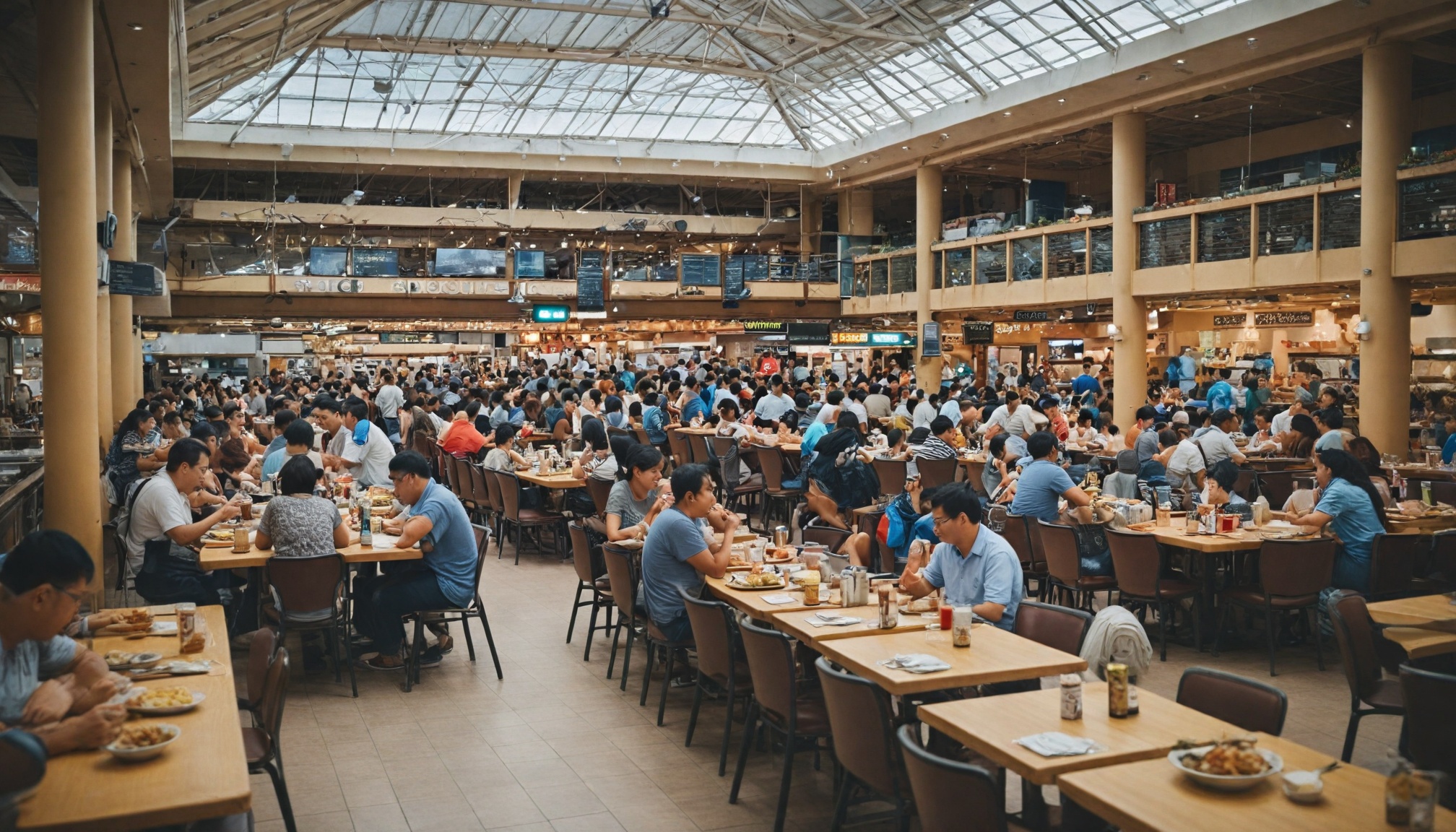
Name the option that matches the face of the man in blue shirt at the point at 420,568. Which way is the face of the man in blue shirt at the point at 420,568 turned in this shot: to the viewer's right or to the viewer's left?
to the viewer's left

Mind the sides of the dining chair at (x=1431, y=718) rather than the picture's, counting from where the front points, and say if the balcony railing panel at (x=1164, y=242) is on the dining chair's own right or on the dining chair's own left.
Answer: on the dining chair's own left

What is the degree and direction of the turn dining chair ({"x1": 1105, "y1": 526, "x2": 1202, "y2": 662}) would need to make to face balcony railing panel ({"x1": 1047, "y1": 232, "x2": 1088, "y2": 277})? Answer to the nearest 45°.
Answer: approximately 45° to its left

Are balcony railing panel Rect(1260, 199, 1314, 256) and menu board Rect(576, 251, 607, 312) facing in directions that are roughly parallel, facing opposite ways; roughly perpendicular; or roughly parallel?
roughly perpendicular

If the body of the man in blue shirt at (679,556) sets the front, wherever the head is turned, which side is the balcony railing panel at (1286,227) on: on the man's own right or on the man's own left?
on the man's own left

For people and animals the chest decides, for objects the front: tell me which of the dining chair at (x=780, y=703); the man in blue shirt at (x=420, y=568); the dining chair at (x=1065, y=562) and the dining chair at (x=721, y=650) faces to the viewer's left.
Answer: the man in blue shirt

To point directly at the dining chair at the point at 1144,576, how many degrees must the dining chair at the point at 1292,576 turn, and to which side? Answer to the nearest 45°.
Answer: approximately 45° to its left

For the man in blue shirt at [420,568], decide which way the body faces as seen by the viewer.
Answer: to the viewer's left

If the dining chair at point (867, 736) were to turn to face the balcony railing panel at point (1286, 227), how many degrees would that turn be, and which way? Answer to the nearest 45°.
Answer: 0° — it already faces it

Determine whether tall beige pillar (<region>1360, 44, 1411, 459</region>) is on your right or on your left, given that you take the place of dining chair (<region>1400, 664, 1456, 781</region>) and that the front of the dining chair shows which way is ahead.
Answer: on your left

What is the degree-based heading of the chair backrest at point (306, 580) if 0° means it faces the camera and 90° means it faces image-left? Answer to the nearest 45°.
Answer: approximately 180°

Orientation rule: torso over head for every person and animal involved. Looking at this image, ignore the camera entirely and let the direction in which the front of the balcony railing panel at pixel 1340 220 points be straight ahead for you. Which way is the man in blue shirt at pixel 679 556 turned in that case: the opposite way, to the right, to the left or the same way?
the opposite way

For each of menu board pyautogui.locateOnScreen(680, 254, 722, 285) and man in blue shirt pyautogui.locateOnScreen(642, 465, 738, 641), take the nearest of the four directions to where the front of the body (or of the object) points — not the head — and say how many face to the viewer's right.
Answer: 1

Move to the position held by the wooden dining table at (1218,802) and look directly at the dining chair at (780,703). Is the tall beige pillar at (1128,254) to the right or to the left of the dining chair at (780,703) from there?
right

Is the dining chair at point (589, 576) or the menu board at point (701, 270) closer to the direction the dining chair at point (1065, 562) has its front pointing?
the menu board
